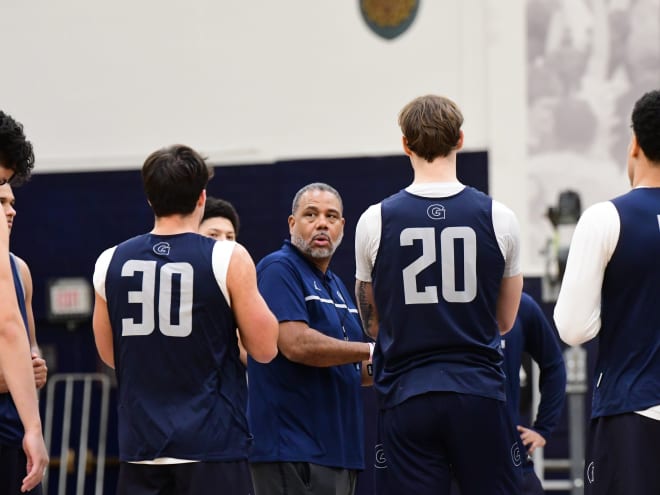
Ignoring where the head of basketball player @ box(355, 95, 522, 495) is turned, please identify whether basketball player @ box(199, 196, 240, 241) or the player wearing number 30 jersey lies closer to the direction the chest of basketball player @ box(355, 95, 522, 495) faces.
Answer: the basketball player

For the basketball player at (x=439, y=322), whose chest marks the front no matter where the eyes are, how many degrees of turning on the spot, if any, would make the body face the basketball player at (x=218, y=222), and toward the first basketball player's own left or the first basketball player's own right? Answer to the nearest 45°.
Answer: approximately 45° to the first basketball player's own left

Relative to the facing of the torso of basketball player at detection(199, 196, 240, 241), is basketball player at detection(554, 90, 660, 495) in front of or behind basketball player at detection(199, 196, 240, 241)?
in front

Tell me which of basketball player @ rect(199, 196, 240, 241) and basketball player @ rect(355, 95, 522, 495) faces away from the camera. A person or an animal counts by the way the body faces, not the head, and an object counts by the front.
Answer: basketball player @ rect(355, 95, 522, 495)

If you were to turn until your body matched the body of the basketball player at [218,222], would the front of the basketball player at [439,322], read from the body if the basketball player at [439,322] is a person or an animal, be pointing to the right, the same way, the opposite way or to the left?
the opposite way

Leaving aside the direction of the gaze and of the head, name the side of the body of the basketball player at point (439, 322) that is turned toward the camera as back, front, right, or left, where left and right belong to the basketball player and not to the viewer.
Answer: back

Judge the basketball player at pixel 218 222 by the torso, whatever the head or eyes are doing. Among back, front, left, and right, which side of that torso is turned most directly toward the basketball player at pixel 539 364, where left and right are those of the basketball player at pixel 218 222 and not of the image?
left

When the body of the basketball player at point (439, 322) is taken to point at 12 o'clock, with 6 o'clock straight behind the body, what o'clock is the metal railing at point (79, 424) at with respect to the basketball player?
The metal railing is roughly at 11 o'clock from the basketball player.

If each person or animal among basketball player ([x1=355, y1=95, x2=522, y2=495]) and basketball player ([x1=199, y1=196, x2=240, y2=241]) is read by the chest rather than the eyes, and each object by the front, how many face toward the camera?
1

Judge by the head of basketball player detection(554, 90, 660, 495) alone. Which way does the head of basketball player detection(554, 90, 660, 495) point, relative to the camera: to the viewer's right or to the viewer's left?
to the viewer's left

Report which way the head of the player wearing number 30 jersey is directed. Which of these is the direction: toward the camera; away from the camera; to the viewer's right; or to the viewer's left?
away from the camera

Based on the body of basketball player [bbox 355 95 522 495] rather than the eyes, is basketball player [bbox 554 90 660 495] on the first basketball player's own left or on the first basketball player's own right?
on the first basketball player's own right

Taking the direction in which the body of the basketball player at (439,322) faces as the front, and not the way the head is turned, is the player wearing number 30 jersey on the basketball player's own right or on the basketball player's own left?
on the basketball player's own left

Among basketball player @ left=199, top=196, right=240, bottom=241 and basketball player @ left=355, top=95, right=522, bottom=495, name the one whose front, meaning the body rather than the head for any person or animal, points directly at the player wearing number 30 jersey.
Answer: basketball player @ left=199, top=196, right=240, bottom=241
